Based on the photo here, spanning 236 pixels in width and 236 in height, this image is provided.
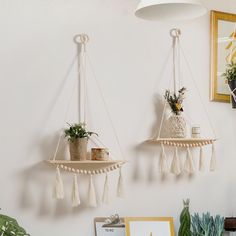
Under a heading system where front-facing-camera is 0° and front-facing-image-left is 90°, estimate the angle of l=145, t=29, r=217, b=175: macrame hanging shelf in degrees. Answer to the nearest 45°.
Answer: approximately 315°

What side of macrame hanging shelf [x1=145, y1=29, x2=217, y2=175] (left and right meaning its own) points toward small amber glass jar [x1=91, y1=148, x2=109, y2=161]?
right

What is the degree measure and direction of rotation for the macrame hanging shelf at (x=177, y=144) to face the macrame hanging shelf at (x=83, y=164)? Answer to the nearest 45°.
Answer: approximately 90° to its right

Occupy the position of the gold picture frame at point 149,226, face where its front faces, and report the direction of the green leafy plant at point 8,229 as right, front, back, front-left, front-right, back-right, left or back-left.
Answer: front-right
